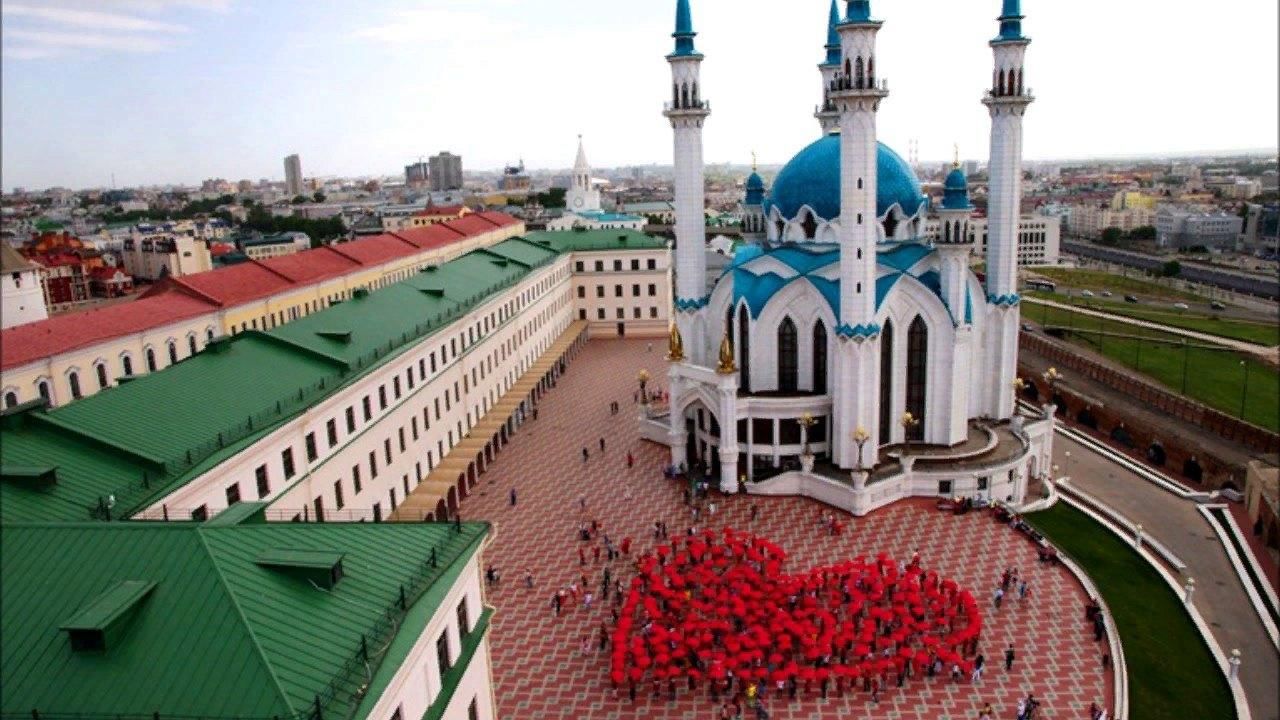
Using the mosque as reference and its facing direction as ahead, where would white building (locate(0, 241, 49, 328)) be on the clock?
The white building is roughly at 1 o'clock from the mosque.
